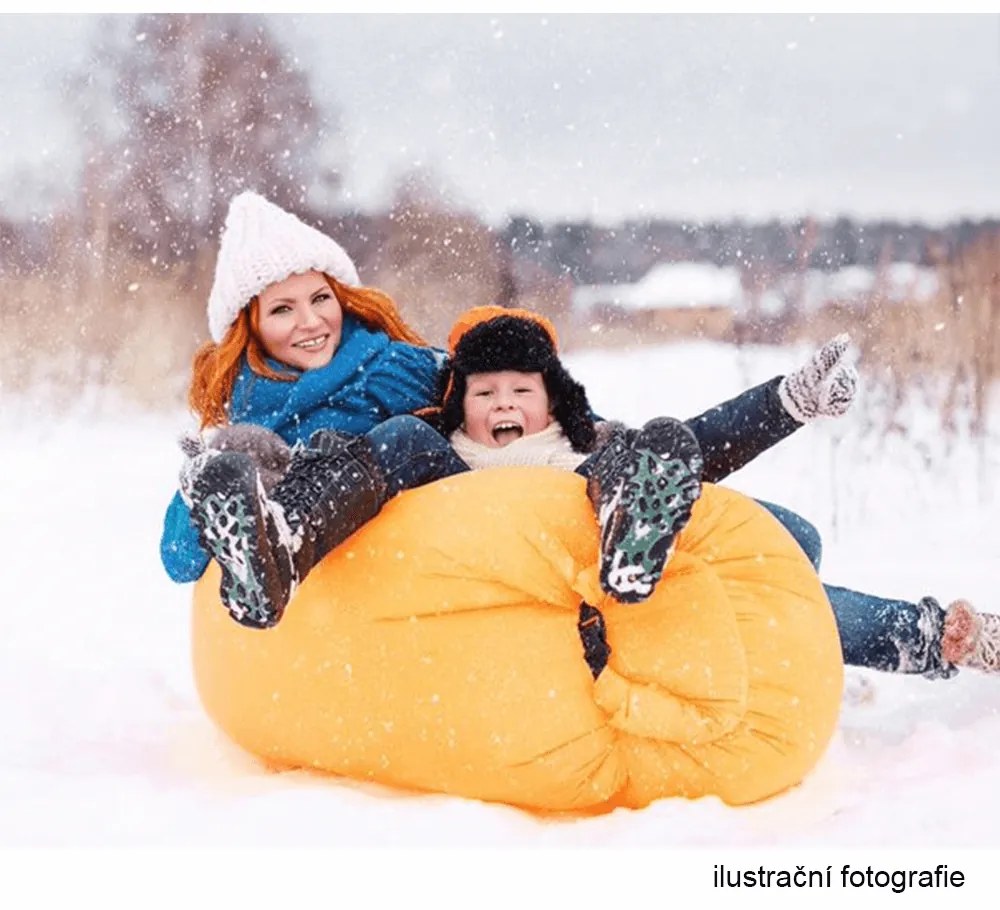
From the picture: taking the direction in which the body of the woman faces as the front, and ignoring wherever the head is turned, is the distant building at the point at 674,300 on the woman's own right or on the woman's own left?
on the woman's own left

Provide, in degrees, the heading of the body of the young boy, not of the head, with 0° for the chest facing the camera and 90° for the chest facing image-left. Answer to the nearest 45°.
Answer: approximately 0°
